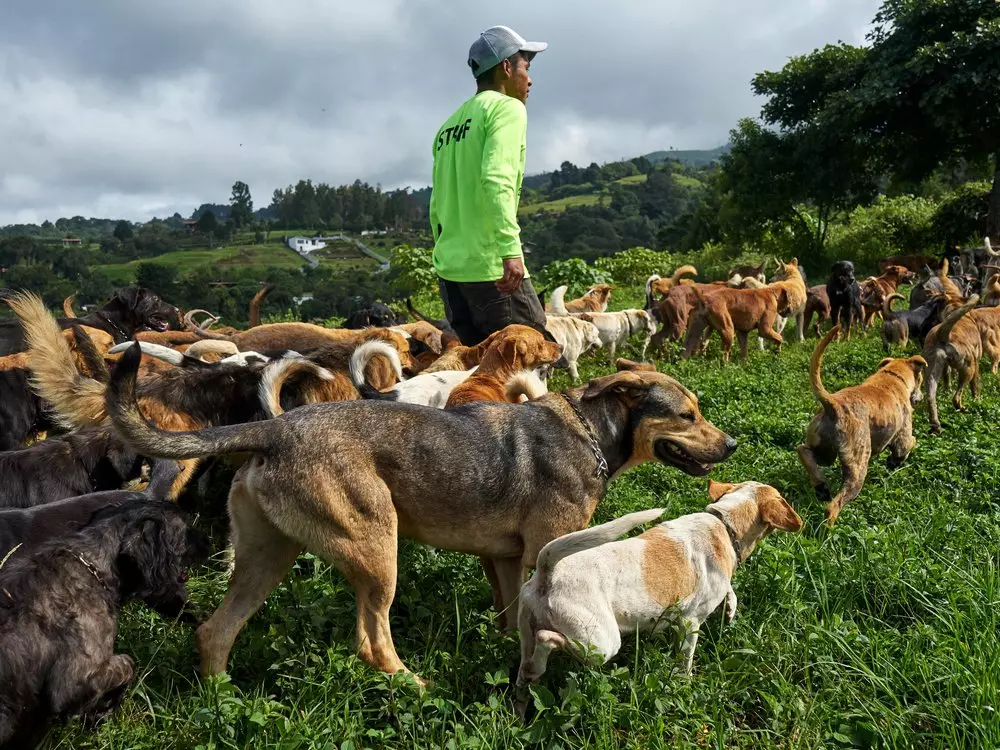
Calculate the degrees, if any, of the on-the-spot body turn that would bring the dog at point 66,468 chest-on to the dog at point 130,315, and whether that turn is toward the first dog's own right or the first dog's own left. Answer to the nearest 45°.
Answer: approximately 90° to the first dog's own left

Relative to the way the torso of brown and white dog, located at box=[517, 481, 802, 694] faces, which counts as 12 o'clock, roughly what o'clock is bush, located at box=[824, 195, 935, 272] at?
The bush is roughly at 11 o'clock from the brown and white dog.

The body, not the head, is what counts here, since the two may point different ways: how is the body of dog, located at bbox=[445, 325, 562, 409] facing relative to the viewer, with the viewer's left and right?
facing to the right of the viewer

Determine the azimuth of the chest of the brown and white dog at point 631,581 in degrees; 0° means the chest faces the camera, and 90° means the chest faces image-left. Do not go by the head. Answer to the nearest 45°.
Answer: approximately 225°

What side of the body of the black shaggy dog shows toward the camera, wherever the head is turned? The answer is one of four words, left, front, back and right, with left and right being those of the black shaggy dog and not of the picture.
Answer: right

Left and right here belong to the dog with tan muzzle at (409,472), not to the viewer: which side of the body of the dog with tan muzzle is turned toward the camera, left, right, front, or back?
right

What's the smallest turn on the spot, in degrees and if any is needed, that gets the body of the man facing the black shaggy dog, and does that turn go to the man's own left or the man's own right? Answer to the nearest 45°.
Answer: approximately 180°

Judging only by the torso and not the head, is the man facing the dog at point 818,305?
yes

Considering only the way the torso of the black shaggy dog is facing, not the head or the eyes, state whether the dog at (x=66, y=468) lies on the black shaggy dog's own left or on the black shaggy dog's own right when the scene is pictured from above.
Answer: on the black shaggy dog's own left

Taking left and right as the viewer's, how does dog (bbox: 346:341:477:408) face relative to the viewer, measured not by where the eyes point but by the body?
facing to the right of the viewer

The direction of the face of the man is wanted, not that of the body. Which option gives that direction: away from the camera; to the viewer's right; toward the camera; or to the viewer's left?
to the viewer's right

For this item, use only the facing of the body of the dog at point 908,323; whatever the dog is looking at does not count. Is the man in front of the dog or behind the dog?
behind
